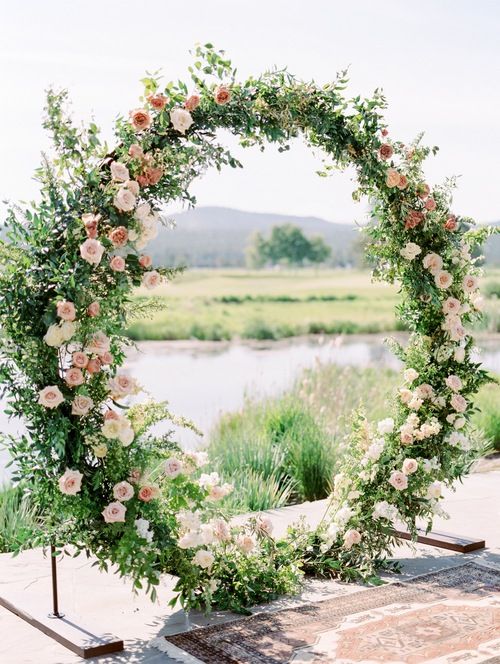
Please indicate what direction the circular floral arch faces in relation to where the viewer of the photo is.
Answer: facing the viewer and to the right of the viewer
